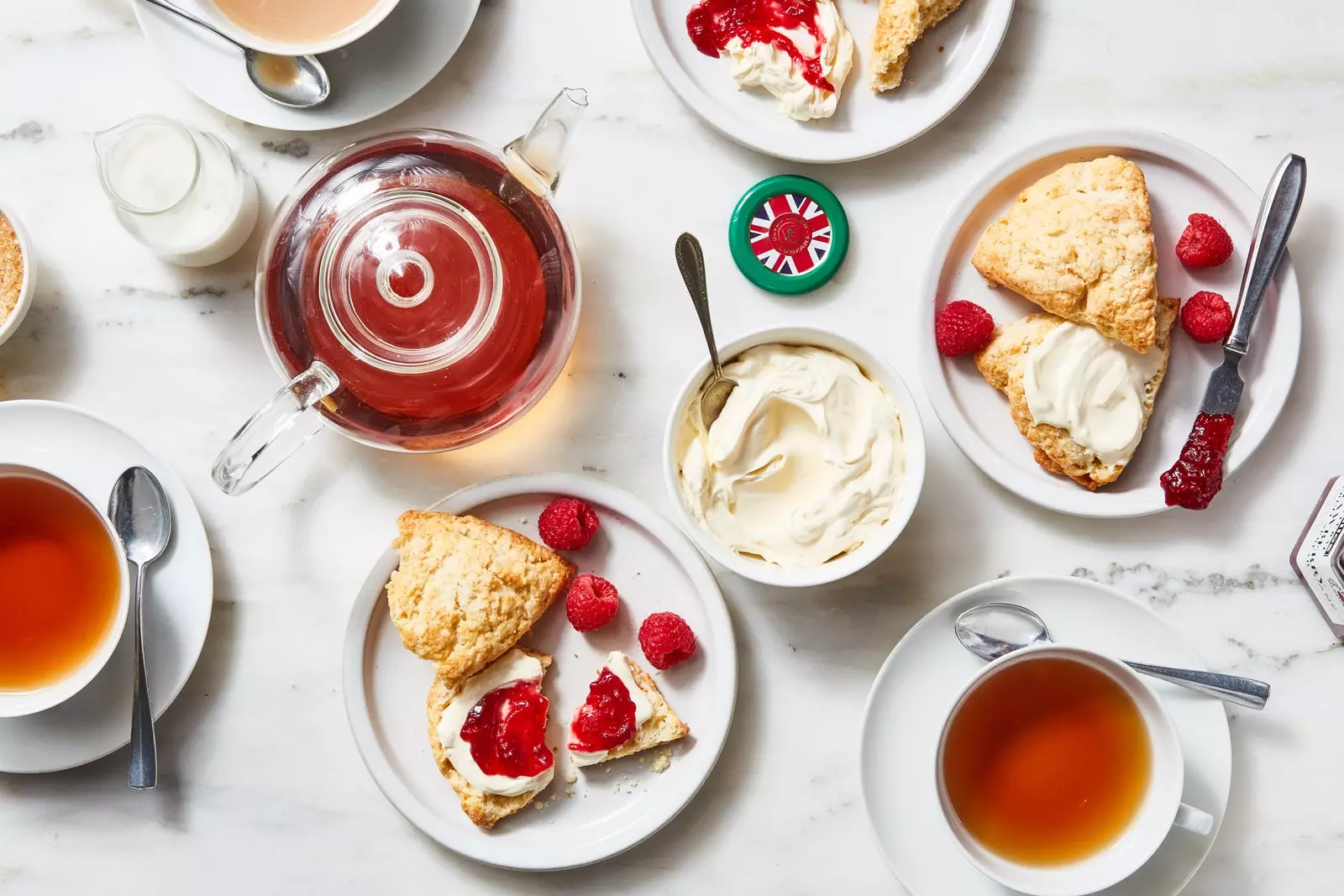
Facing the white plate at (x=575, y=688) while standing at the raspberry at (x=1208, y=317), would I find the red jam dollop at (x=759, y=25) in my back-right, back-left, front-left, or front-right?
front-right

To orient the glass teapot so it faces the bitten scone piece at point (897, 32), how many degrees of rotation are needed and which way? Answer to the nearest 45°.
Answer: approximately 45° to its right

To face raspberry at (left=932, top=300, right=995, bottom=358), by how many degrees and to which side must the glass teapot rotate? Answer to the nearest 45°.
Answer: approximately 45° to its right

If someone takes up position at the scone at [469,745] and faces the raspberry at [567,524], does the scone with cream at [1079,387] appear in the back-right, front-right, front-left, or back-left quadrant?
front-right

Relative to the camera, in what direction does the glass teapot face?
facing away from the viewer and to the right of the viewer

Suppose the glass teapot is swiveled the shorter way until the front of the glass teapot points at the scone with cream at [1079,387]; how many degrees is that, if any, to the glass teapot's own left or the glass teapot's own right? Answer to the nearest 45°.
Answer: approximately 45° to the glass teapot's own right

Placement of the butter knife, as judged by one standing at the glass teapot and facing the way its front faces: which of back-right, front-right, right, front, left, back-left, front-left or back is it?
front-right

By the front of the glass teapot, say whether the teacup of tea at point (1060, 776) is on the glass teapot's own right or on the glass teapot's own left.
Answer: on the glass teapot's own right
